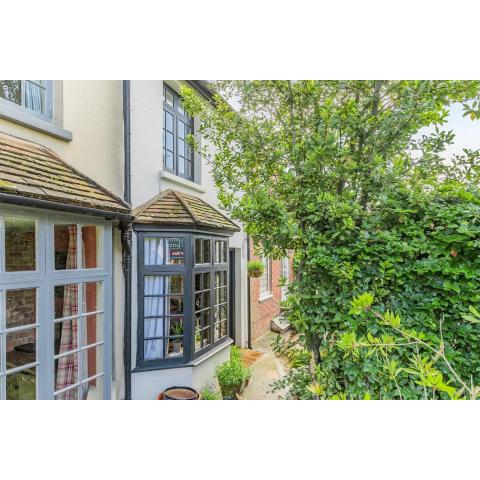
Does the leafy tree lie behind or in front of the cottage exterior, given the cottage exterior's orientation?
in front

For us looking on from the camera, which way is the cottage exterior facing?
facing the viewer and to the right of the viewer

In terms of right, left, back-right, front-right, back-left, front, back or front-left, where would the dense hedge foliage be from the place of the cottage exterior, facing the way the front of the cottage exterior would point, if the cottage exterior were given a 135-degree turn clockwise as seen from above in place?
back-left

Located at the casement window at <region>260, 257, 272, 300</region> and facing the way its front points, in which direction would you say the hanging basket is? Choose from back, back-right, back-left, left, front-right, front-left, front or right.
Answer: front-right

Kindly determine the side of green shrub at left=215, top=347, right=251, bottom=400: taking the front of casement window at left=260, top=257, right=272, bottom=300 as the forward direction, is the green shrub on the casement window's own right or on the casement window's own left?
on the casement window's own right
